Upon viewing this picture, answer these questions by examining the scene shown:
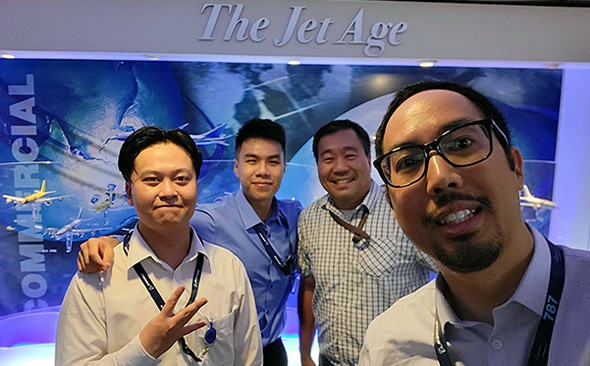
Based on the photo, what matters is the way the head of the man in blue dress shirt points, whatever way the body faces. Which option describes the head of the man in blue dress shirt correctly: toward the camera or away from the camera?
toward the camera

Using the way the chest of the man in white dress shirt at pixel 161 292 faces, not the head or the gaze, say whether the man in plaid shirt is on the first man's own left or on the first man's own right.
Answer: on the first man's own left

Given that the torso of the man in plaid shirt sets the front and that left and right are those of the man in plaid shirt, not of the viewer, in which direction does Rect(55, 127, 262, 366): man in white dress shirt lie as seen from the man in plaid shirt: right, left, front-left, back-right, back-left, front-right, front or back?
front-right

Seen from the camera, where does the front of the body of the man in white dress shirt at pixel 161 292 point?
toward the camera

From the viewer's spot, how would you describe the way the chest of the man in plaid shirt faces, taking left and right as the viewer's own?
facing the viewer

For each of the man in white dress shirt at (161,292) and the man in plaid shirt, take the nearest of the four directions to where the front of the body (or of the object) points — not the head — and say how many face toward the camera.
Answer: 2

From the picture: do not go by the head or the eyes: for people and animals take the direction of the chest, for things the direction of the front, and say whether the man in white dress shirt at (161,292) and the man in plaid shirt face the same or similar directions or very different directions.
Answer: same or similar directions

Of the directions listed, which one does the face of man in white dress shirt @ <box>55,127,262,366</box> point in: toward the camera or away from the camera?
toward the camera

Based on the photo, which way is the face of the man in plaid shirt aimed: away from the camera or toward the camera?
toward the camera

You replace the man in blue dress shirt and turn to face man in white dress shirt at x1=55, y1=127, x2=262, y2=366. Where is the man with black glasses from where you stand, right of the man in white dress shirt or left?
left
